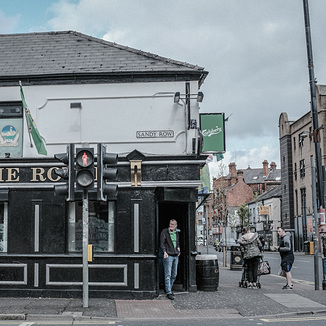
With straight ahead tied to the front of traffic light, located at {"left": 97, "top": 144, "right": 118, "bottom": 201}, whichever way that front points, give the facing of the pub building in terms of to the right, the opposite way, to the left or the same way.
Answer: to the right

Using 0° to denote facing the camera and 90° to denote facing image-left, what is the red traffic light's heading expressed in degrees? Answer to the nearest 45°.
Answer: approximately 0°

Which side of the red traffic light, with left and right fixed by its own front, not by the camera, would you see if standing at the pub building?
back

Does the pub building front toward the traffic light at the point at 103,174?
yes

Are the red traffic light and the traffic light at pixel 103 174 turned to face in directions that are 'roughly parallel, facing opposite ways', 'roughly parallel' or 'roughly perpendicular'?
roughly perpendicular

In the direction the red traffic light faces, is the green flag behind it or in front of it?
behind

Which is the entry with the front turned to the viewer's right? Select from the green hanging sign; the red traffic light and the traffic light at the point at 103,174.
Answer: the traffic light

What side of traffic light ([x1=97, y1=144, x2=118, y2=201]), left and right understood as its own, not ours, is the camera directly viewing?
right

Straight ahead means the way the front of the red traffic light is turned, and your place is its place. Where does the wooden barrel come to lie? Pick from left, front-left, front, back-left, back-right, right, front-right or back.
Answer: back-left
